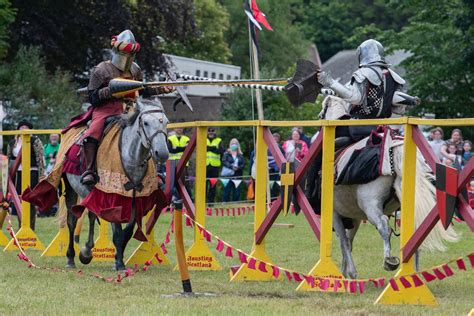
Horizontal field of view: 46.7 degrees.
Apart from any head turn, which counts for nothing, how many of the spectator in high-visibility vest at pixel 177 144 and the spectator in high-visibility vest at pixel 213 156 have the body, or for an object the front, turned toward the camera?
2

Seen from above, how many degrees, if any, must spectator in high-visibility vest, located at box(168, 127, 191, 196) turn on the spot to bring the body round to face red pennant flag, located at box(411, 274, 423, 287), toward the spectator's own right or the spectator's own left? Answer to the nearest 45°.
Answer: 0° — they already face it

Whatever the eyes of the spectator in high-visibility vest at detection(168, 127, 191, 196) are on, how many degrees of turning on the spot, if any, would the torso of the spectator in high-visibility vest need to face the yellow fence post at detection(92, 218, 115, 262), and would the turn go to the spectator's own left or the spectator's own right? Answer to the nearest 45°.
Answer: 0° — they already face it

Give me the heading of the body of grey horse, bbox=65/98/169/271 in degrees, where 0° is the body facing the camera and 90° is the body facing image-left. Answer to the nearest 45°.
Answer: approximately 315°

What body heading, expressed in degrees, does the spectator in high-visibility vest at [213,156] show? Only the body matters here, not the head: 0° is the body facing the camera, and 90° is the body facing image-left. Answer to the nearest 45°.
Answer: approximately 0°

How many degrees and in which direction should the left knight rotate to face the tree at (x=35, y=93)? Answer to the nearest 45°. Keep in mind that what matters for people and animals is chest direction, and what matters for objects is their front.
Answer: approximately 135° to its left

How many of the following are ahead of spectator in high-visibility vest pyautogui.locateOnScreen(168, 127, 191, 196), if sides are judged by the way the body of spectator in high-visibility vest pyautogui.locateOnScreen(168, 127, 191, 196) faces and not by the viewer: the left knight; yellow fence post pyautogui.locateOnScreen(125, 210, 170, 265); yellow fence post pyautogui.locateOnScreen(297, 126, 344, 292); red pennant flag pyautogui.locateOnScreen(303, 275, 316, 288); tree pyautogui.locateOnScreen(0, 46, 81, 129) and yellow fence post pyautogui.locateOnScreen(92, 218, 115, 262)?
5

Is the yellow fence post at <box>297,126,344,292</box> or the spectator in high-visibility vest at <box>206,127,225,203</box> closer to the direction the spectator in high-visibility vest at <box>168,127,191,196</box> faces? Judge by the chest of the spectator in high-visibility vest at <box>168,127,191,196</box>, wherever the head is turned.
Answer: the yellow fence post
